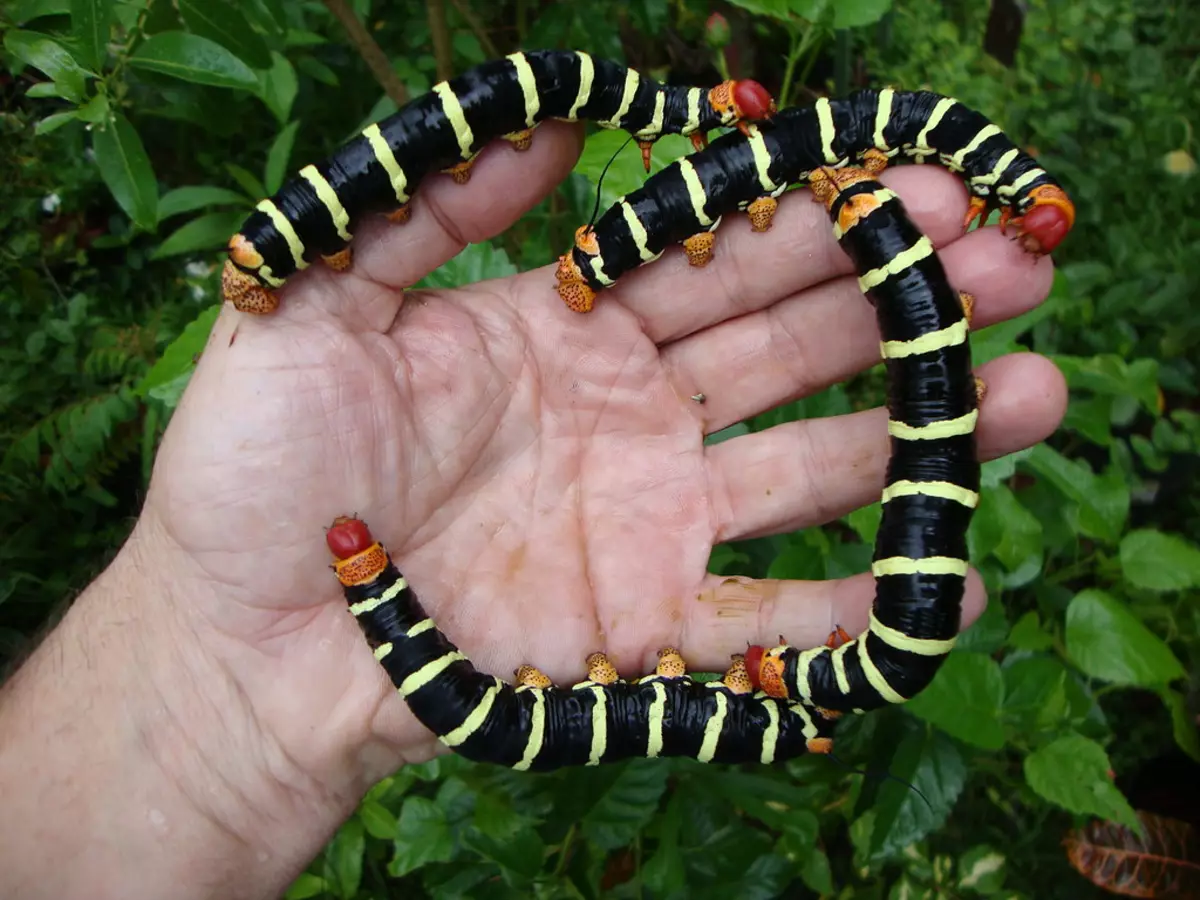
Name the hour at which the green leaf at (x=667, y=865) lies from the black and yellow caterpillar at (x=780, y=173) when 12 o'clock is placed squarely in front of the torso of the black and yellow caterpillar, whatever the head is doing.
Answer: The green leaf is roughly at 4 o'clock from the black and yellow caterpillar.

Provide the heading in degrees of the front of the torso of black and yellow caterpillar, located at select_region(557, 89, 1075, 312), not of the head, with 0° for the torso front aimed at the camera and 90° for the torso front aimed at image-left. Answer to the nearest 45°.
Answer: approximately 270°

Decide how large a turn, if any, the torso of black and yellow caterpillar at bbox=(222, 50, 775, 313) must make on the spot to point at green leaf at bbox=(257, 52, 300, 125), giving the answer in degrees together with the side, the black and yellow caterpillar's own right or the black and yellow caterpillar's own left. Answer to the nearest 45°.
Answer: approximately 135° to the black and yellow caterpillar's own left

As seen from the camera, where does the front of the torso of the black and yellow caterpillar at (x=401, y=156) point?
to the viewer's right

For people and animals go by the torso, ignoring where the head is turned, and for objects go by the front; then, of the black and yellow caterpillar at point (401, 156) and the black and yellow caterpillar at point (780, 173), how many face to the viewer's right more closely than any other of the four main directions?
2

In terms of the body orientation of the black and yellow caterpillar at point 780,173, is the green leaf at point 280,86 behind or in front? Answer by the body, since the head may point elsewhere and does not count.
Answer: behind
